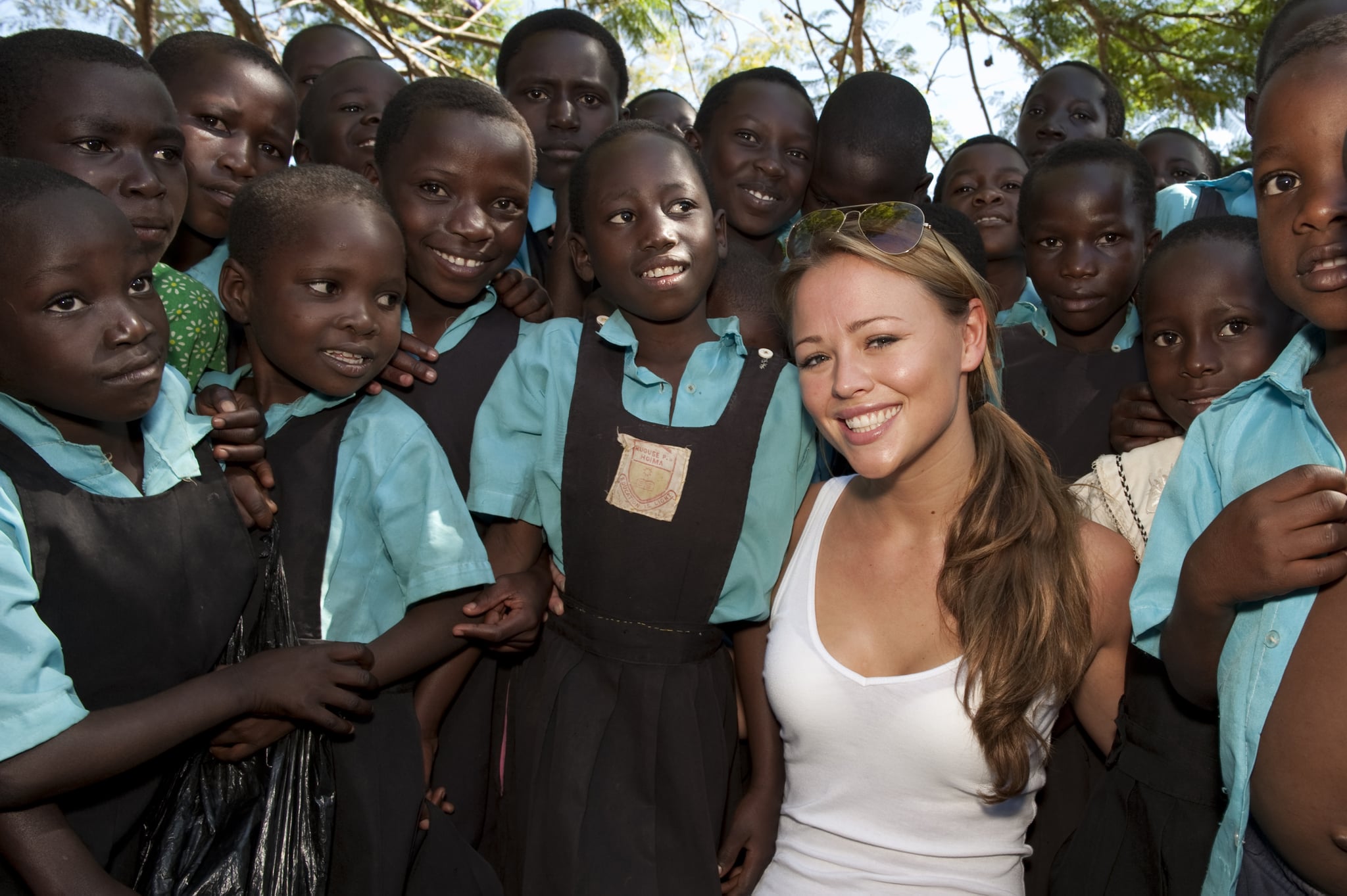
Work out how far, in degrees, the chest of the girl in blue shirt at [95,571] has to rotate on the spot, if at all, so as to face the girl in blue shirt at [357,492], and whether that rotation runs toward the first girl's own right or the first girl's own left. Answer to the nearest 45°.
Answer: approximately 90° to the first girl's own left

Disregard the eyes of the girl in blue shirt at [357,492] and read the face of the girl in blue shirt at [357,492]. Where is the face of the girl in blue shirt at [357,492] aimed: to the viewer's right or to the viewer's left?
to the viewer's right

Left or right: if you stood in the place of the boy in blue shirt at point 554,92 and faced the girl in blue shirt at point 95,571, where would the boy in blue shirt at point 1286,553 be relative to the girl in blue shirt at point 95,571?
left

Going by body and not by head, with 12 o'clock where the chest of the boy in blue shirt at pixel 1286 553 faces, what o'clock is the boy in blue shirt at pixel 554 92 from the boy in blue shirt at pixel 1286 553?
the boy in blue shirt at pixel 554 92 is roughly at 4 o'clock from the boy in blue shirt at pixel 1286 553.

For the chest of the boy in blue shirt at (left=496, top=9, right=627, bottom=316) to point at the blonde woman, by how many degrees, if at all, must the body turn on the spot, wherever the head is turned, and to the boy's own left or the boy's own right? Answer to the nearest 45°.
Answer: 0° — they already face them

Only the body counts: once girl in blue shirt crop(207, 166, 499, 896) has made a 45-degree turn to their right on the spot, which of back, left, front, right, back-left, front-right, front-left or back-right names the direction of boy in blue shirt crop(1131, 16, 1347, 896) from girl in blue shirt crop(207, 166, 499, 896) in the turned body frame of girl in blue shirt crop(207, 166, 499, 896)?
back-left

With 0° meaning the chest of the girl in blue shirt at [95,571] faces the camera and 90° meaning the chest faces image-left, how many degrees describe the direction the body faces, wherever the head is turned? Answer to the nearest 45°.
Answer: approximately 315°

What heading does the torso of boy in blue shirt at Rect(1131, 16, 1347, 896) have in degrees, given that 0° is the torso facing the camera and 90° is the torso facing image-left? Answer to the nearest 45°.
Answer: approximately 0°

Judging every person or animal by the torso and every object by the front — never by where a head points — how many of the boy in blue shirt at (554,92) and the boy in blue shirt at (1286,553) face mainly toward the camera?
2
